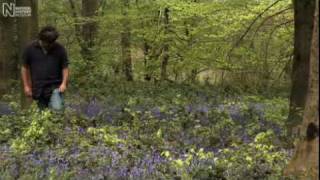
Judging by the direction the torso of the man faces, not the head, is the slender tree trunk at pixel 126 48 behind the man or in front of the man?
behind

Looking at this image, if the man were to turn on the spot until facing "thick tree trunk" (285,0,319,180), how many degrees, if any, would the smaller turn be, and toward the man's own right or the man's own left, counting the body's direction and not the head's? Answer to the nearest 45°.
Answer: approximately 45° to the man's own left

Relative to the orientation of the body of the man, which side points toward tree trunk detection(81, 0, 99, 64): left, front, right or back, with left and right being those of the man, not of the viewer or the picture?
back

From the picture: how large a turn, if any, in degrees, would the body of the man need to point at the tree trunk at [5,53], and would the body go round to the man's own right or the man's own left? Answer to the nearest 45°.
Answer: approximately 180°

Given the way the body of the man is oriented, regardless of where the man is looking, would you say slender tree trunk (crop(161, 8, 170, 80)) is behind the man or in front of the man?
behind

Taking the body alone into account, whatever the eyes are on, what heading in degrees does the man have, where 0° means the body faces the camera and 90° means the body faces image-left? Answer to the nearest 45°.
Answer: approximately 0°

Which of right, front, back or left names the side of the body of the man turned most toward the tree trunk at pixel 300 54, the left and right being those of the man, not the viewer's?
left

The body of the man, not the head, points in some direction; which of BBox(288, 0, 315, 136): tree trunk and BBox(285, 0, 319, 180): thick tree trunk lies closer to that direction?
the thick tree trunk
